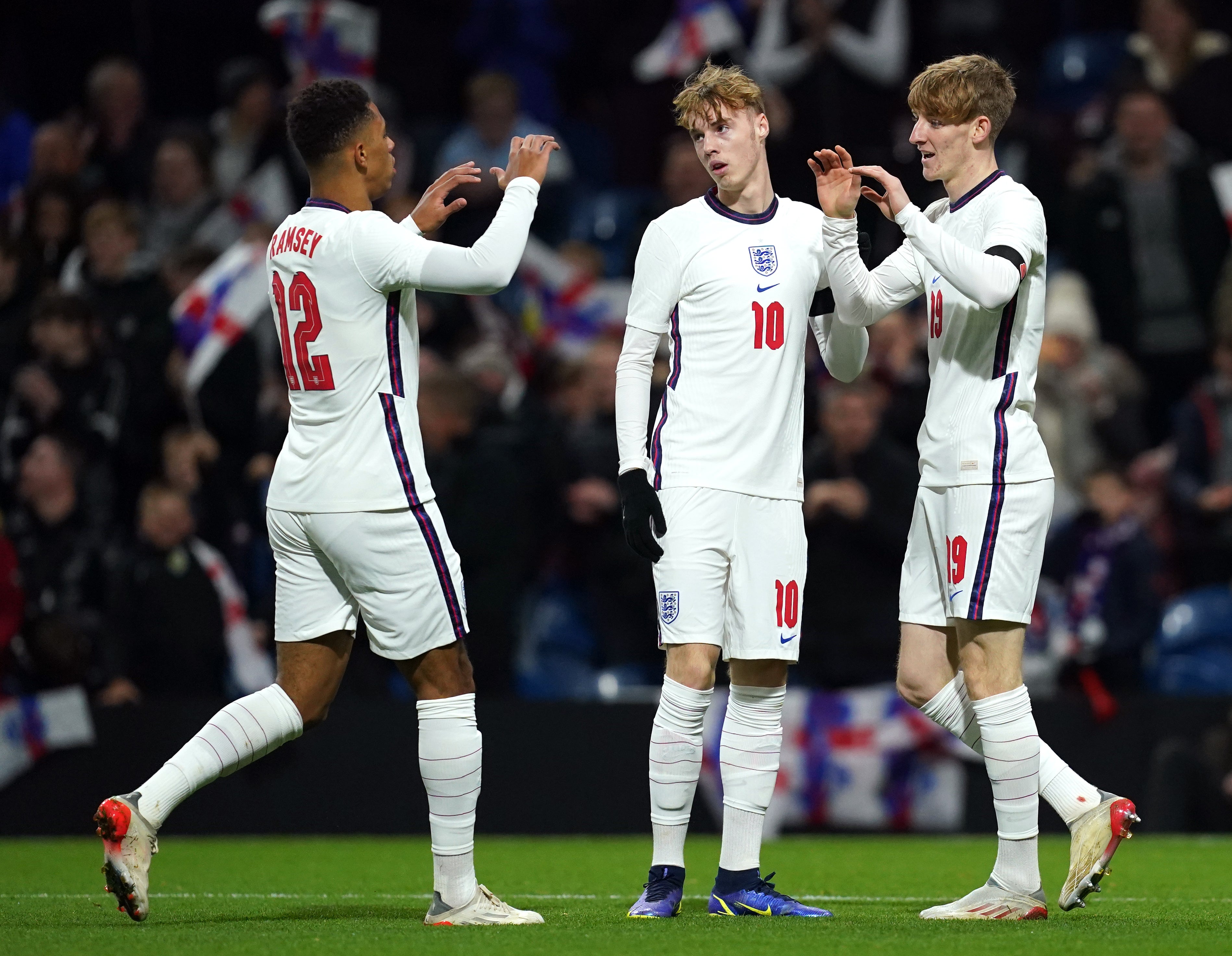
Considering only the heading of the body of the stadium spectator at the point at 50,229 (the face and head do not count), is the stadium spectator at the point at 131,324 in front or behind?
in front

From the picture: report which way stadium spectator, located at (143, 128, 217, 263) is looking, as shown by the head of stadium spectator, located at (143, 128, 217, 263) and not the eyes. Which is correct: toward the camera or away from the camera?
toward the camera

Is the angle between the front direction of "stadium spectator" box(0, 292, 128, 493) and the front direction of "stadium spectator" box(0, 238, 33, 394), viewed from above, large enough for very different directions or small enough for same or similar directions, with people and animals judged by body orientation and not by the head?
same or similar directions

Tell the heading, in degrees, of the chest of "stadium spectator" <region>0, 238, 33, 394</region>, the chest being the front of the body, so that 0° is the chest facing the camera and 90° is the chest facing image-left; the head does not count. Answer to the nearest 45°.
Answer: approximately 0°

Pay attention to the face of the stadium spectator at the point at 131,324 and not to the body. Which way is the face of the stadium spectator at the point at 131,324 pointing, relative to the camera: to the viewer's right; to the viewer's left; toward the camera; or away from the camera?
toward the camera

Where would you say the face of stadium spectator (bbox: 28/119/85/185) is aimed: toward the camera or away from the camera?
toward the camera

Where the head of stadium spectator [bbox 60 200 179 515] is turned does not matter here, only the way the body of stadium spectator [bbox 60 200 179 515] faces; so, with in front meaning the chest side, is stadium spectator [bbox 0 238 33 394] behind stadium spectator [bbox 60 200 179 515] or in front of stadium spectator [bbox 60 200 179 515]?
behind

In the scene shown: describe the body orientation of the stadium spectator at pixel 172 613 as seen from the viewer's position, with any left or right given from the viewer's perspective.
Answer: facing the viewer

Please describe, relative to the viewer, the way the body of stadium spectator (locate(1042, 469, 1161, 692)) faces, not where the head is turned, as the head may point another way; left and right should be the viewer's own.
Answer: facing the viewer and to the left of the viewer

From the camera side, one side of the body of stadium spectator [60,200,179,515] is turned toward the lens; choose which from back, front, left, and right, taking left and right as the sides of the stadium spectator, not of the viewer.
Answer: front

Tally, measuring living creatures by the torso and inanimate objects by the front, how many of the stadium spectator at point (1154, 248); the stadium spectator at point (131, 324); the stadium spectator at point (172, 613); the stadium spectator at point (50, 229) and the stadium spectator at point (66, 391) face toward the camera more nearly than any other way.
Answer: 5

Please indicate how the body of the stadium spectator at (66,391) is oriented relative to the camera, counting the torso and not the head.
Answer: toward the camera

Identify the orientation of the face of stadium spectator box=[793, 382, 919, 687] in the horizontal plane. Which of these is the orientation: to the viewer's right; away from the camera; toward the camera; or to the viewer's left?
toward the camera

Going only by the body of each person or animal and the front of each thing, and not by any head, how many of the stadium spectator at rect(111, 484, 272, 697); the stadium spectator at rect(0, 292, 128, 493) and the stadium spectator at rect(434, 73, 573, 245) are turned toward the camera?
3

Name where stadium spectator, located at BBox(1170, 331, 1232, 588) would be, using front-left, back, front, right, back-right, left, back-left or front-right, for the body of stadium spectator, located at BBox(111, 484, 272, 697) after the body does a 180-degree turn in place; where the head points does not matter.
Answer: right

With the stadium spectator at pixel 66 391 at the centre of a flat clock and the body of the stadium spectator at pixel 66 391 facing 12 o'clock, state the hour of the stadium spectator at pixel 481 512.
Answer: the stadium spectator at pixel 481 512 is roughly at 10 o'clock from the stadium spectator at pixel 66 391.

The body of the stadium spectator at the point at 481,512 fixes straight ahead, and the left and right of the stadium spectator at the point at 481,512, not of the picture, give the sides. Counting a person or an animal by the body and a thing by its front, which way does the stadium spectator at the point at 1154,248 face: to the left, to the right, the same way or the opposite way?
the same way

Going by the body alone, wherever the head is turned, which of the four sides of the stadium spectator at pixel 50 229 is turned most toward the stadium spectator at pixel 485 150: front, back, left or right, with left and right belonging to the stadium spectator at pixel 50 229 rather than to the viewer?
left

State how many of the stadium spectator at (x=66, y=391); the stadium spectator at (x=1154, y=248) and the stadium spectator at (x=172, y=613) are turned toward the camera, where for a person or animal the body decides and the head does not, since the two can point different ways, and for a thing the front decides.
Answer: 3
